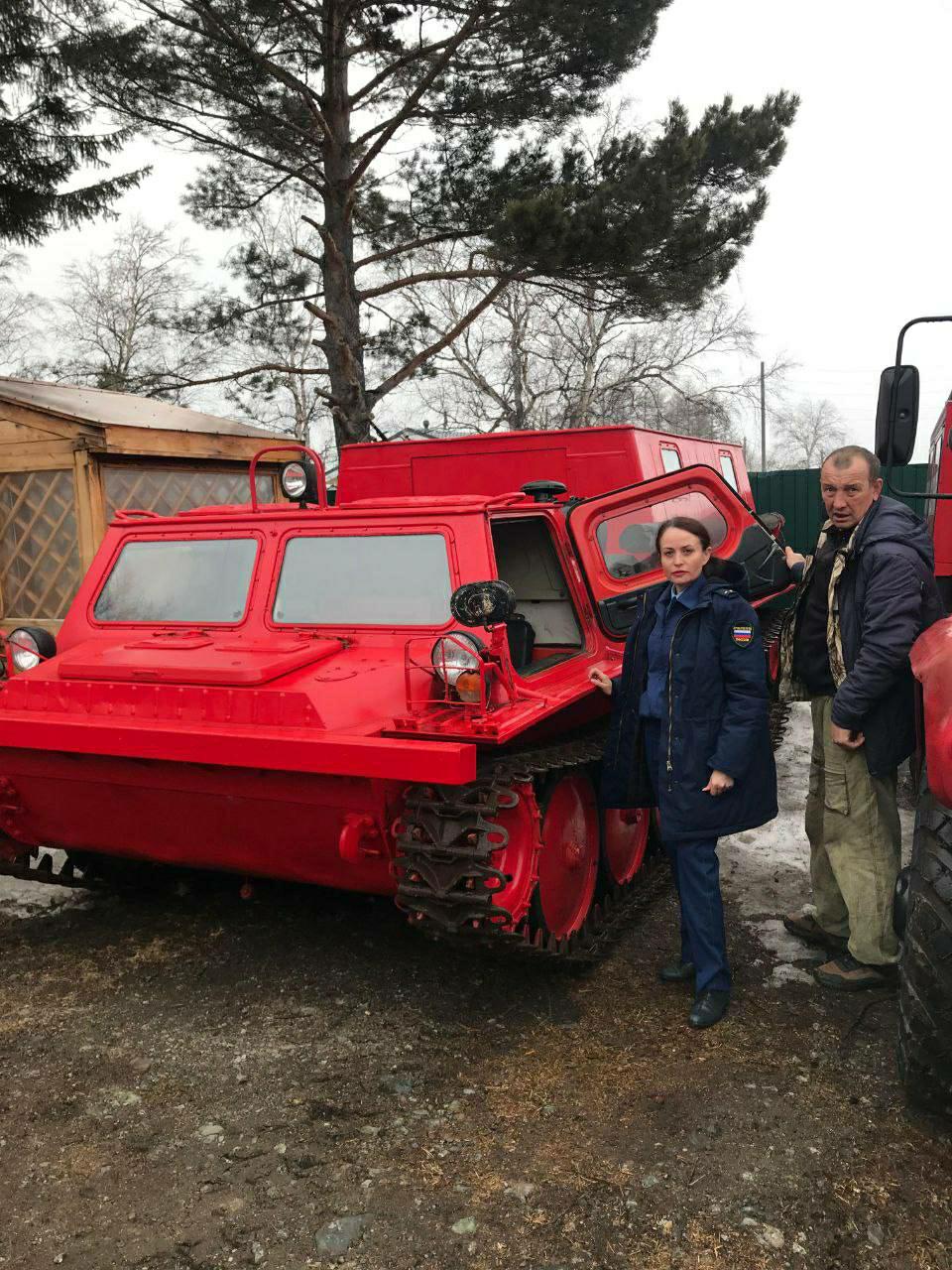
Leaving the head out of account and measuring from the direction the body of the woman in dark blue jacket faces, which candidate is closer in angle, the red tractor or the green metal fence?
the red tractor

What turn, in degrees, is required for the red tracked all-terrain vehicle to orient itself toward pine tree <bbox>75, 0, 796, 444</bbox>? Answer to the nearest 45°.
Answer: approximately 135° to its right

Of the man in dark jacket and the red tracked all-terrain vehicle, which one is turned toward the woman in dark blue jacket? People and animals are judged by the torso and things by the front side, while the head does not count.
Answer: the man in dark jacket

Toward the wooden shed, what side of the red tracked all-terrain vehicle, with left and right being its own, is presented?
right

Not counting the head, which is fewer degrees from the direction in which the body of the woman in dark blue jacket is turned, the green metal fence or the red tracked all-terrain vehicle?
the red tracked all-terrain vehicle

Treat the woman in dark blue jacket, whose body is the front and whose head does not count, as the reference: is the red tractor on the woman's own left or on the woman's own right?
on the woman's own left

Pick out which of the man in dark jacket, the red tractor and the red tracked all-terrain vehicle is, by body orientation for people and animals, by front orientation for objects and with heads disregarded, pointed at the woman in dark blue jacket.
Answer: the man in dark jacket

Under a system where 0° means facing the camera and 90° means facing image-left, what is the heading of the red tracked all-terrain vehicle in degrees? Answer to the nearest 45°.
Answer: approximately 45°

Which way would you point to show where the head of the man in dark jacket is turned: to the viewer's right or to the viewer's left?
to the viewer's left

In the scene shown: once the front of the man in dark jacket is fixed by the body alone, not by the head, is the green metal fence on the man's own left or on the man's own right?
on the man's own right

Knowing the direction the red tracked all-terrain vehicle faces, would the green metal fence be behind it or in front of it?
behind

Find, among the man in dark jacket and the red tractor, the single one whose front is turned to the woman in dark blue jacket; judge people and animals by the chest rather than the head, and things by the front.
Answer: the man in dark jacket
